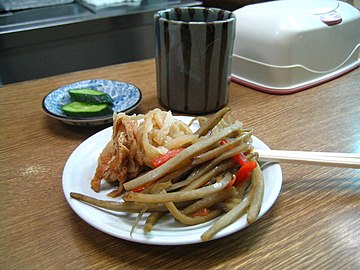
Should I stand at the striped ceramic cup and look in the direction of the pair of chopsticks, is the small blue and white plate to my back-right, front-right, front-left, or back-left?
back-right
